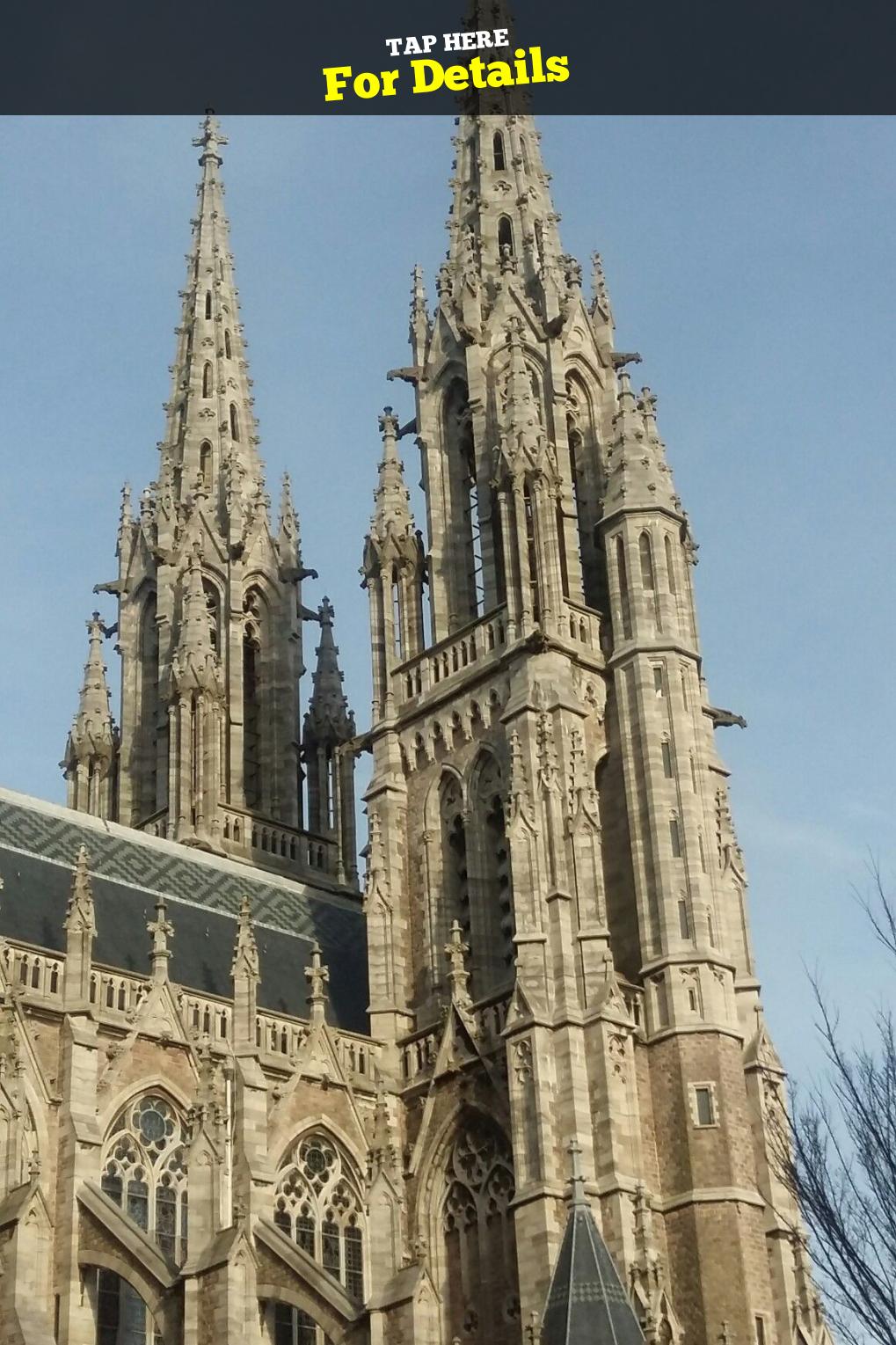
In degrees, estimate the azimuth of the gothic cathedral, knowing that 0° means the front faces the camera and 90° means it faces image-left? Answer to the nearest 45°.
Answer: approximately 225°
